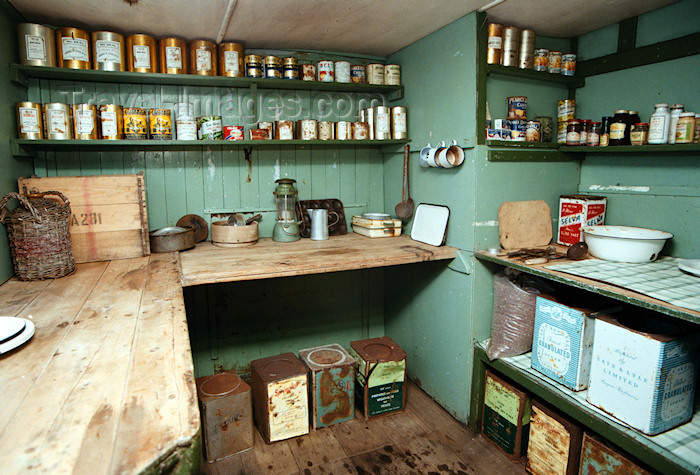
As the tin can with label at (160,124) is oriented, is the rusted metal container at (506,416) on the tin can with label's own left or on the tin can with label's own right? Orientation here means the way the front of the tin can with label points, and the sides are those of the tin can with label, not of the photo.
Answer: on the tin can with label's own left

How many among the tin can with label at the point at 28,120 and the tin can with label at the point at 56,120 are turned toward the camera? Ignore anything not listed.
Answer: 2

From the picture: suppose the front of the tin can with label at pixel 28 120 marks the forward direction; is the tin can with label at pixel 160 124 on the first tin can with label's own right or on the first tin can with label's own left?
on the first tin can with label's own left

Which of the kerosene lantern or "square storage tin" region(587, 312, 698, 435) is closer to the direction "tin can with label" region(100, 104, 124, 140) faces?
the square storage tin

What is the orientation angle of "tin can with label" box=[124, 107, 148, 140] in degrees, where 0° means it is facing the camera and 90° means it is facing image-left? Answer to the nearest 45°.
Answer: approximately 0°
